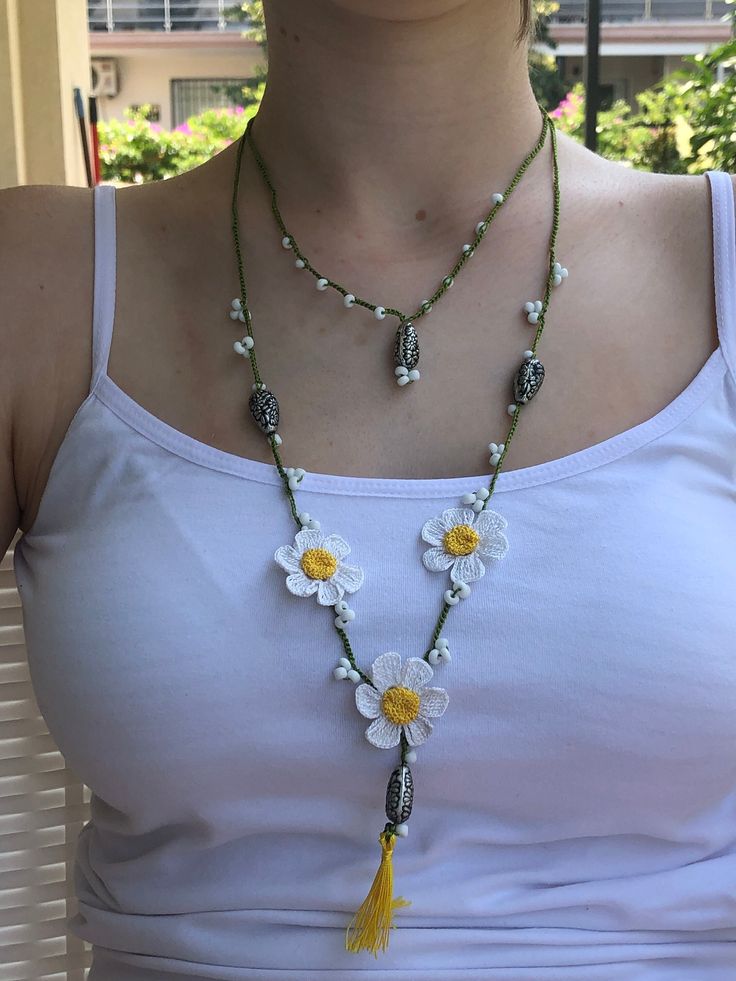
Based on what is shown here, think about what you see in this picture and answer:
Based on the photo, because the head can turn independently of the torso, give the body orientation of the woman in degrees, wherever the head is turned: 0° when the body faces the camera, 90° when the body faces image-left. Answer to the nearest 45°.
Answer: approximately 0°

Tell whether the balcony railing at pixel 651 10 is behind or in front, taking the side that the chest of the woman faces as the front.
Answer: behind

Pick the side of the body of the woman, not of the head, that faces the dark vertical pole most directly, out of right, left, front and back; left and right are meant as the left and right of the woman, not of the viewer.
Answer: back

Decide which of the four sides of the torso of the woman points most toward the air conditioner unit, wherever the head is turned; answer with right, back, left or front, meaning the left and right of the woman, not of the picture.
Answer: back

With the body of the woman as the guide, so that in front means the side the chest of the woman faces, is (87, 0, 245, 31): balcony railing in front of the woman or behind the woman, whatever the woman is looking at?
behind
